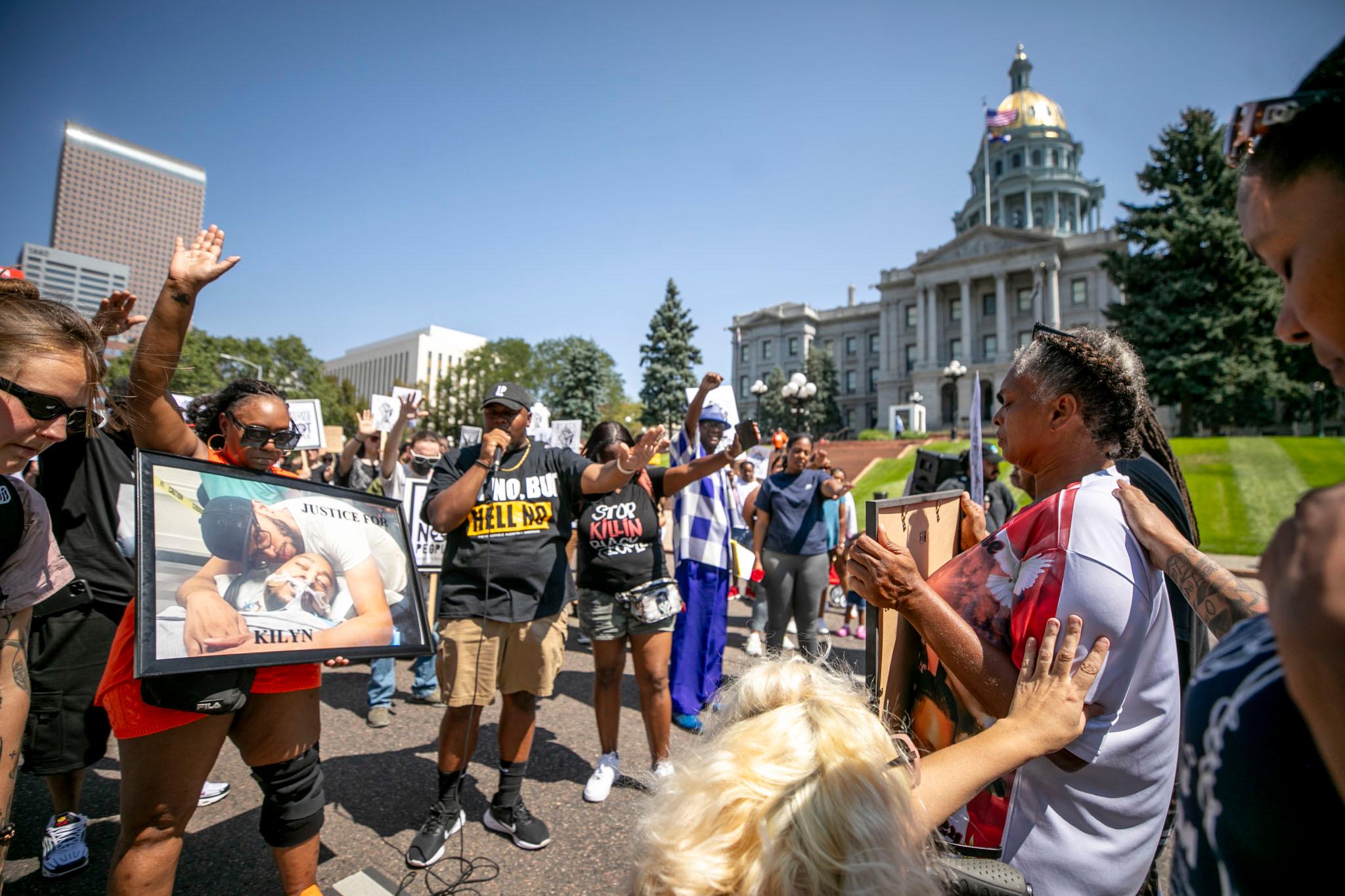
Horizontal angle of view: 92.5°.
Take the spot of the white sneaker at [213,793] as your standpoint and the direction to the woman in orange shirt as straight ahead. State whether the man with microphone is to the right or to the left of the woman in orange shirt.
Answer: left

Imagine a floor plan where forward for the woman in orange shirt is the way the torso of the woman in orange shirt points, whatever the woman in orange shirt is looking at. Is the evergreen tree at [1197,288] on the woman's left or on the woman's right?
on the woman's left

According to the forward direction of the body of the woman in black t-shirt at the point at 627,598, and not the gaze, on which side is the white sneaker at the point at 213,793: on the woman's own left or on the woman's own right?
on the woman's own right

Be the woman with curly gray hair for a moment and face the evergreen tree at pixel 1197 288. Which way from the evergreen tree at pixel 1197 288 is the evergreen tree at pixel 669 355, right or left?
left

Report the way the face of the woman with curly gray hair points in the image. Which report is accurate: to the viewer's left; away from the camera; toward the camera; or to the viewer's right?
to the viewer's left

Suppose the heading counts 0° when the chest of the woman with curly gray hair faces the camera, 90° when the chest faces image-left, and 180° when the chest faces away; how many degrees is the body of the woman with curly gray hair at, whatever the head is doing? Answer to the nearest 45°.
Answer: approximately 90°

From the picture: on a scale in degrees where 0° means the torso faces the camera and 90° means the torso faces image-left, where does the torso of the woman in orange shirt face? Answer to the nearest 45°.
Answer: approximately 315°

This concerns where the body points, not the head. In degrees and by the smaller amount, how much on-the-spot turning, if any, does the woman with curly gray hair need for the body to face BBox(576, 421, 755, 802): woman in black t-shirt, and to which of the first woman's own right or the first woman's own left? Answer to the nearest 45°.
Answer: approximately 45° to the first woman's own right

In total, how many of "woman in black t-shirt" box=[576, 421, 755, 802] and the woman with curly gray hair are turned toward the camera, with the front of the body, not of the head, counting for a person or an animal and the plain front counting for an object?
1

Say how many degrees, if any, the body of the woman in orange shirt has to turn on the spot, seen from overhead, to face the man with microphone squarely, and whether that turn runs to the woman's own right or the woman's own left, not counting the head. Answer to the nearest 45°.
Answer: approximately 90° to the woman's own left

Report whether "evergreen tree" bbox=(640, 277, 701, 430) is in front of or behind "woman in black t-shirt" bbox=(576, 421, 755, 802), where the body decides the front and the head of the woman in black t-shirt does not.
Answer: behind

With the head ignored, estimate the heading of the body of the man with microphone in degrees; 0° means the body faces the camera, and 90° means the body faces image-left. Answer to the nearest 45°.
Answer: approximately 0°

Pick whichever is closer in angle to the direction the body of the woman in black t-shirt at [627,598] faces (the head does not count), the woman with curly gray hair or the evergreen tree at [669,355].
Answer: the woman with curly gray hair
